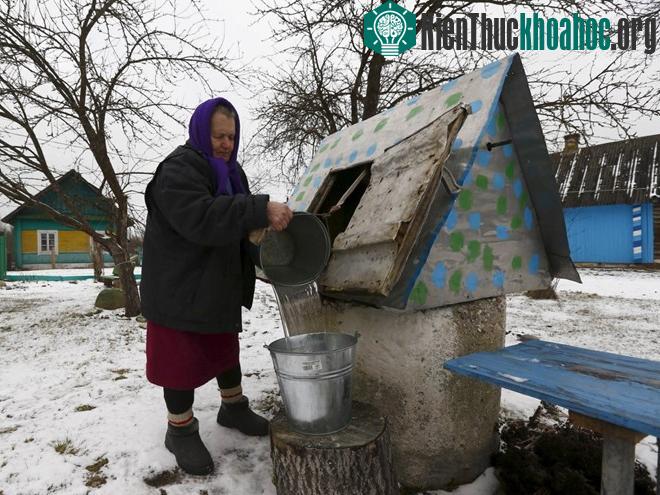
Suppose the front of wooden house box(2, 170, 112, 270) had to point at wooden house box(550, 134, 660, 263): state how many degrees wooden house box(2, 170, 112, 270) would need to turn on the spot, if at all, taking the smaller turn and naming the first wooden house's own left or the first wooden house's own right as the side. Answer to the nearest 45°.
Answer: approximately 45° to the first wooden house's own left

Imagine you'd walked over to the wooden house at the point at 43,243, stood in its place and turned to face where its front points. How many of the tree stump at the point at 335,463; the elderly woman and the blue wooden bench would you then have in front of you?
3

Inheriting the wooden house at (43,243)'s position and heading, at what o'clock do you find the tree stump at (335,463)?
The tree stump is roughly at 12 o'clock from the wooden house.

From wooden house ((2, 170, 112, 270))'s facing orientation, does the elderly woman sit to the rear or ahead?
ahead

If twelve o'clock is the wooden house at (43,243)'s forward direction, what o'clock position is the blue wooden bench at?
The blue wooden bench is roughly at 12 o'clock from the wooden house.

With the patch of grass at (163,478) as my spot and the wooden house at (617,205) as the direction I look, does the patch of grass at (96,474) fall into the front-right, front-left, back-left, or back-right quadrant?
back-left

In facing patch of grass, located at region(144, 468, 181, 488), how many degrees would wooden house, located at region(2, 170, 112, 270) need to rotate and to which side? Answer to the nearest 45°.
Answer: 0° — it already faces it

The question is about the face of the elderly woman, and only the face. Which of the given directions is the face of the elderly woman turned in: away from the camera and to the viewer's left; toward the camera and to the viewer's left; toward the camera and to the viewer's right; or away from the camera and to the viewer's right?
toward the camera and to the viewer's right

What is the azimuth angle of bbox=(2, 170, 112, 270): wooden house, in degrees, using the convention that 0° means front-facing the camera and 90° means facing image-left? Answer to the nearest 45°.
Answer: approximately 0°

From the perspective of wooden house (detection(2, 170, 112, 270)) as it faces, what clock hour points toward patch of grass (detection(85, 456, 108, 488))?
The patch of grass is roughly at 12 o'clock from the wooden house.

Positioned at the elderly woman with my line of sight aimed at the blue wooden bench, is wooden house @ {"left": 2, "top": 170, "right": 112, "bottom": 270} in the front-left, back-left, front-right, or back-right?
back-left

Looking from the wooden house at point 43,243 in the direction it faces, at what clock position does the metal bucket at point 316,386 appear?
The metal bucket is roughly at 12 o'clock from the wooden house.
